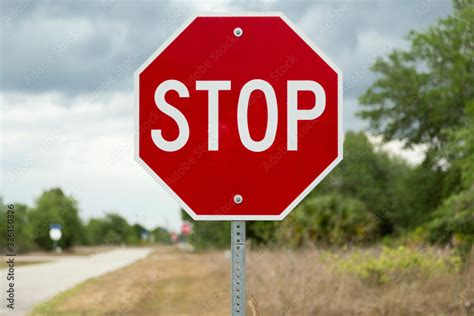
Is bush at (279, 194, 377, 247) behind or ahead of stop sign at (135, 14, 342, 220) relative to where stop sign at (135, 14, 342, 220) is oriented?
behind

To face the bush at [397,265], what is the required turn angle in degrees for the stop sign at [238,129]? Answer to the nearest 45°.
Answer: approximately 180°

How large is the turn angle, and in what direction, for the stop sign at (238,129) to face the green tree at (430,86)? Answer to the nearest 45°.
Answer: approximately 180°

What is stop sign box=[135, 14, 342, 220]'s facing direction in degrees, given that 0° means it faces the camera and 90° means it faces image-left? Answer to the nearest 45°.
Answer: approximately 0°
